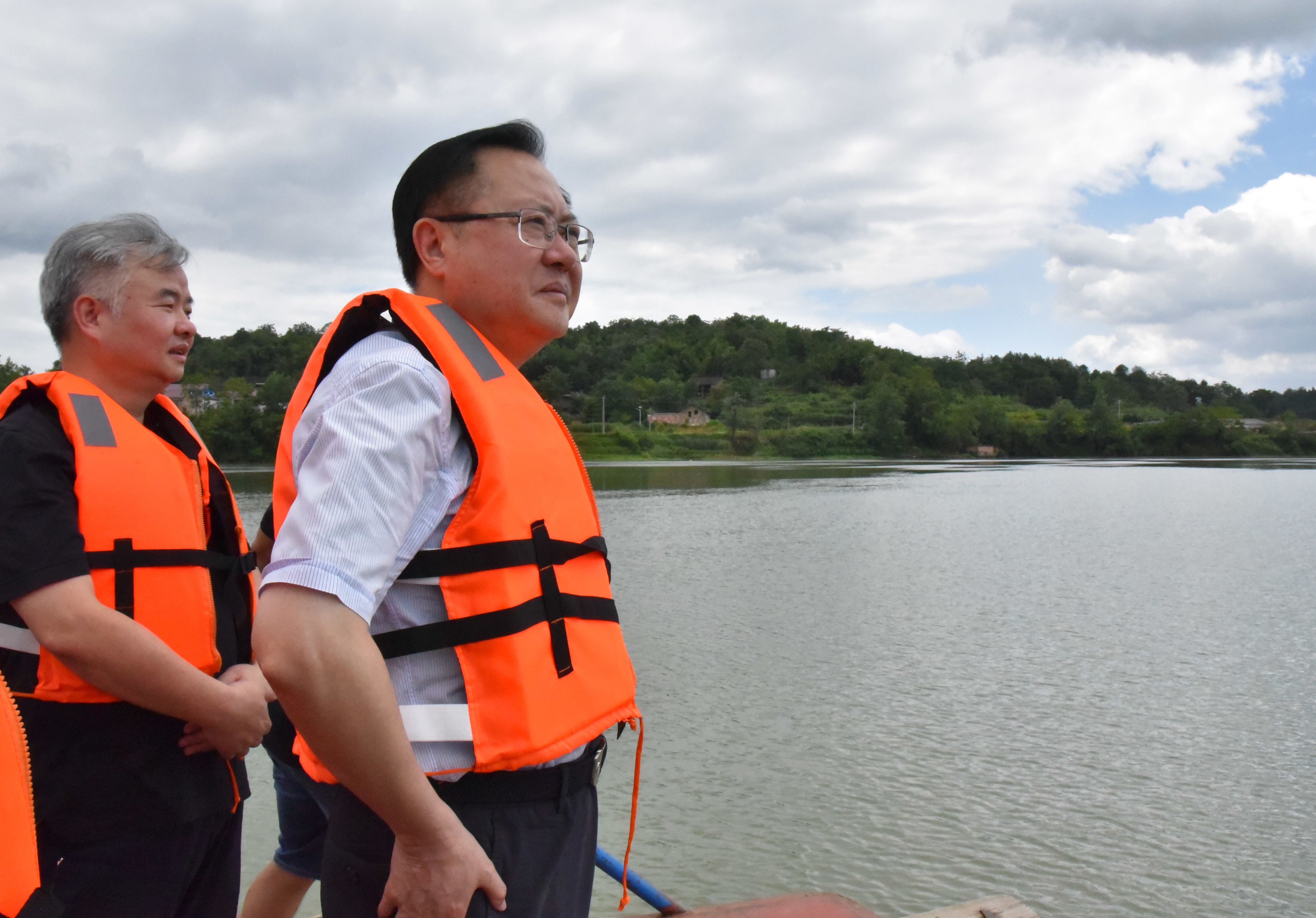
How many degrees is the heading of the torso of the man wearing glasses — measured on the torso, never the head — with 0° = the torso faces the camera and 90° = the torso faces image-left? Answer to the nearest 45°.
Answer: approximately 270°

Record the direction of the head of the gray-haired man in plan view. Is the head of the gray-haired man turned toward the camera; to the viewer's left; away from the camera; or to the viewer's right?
to the viewer's right

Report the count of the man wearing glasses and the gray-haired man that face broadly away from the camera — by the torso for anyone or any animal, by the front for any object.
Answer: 0

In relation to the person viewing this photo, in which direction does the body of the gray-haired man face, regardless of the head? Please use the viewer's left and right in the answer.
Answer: facing the viewer and to the right of the viewer

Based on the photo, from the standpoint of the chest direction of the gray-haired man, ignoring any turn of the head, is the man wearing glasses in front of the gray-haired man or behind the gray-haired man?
in front

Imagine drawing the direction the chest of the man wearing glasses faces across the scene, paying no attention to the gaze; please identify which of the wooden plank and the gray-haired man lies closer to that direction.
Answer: the wooden plank

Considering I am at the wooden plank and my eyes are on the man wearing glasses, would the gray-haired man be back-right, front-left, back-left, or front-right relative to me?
front-right

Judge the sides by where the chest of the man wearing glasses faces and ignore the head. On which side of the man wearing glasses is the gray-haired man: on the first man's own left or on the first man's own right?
on the first man's own left
